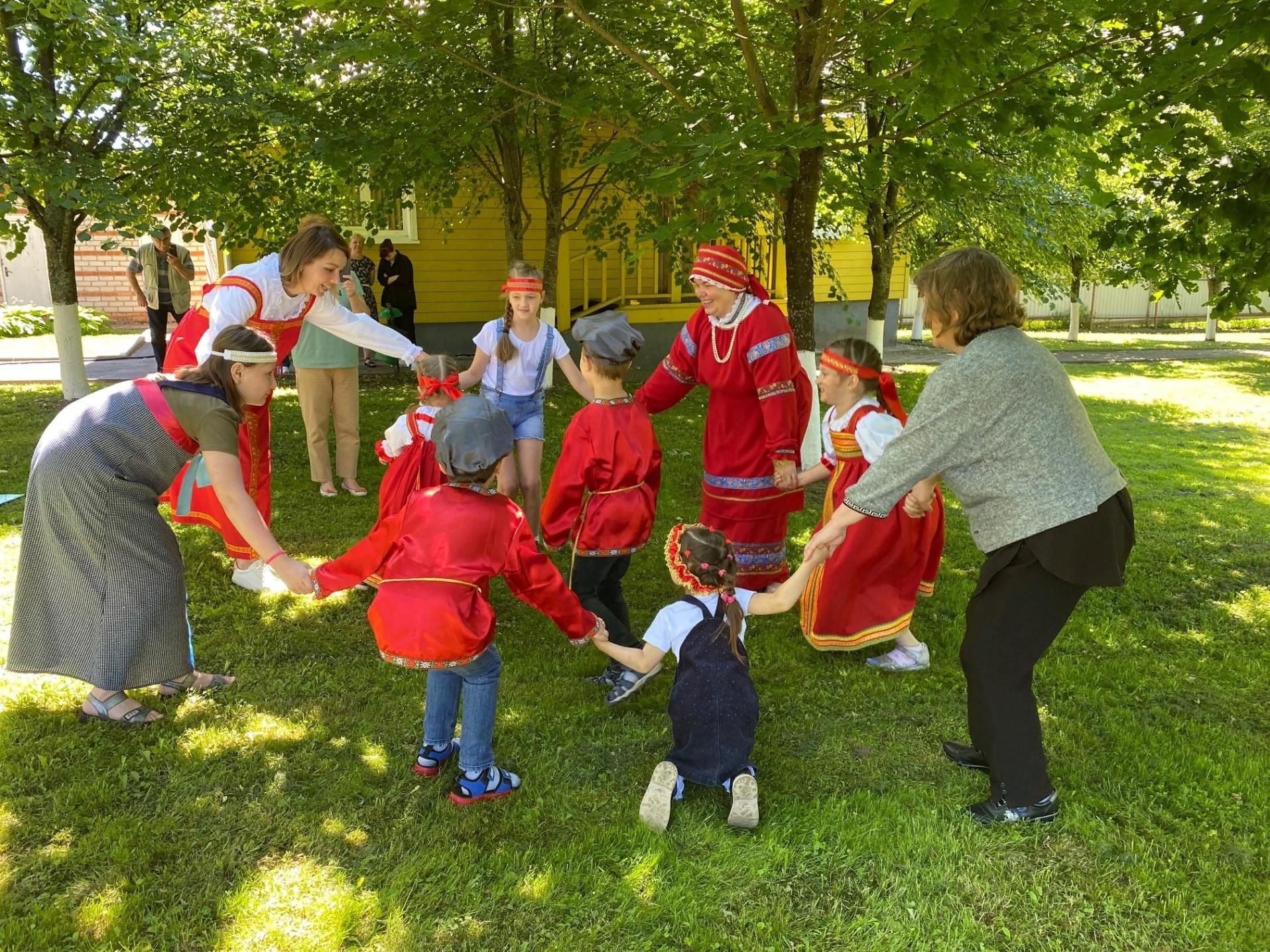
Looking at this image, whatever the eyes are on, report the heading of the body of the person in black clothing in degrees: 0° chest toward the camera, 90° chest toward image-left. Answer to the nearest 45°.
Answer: approximately 45°

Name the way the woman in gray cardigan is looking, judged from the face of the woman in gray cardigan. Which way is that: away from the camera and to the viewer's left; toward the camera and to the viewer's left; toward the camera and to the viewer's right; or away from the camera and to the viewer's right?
away from the camera and to the viewer's left

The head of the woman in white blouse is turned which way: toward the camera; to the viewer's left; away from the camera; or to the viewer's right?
to the viewer's right

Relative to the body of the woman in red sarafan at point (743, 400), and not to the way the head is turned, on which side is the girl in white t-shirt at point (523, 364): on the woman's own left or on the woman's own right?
on the woman's own right

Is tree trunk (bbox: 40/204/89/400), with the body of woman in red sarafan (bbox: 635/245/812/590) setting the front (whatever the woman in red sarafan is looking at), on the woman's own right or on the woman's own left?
on the woman's own right

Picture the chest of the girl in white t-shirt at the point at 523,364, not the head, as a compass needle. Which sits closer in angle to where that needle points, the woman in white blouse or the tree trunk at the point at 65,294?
the woman in white blouse

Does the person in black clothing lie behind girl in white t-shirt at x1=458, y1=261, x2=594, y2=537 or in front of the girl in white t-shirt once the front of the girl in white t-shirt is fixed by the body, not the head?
behind

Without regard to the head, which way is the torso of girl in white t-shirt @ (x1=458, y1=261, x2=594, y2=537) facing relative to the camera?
toward the camera

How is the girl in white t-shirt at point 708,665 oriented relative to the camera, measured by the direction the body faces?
away from the camera

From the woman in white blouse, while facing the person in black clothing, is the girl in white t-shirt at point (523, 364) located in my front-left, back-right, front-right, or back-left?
front-right

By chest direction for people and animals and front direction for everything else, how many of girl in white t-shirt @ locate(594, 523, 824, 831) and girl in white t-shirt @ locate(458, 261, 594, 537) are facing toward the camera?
1

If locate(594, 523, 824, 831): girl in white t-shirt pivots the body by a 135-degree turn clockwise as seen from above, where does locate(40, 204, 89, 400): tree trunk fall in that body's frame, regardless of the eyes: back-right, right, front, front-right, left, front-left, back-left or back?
back

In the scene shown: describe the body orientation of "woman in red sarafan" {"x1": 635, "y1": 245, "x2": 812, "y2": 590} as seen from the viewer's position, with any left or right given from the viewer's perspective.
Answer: facing the viewer and to the left of the viewer
